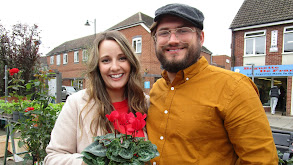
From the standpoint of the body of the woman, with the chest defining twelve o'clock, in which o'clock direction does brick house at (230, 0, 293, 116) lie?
The brick house is roughly at 9 o'clock from the woman.

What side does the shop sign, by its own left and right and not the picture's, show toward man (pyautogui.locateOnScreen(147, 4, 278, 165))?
front

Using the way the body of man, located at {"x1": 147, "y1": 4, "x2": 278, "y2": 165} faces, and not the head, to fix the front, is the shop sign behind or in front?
behind

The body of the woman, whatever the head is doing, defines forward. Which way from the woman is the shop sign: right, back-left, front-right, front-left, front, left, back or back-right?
left

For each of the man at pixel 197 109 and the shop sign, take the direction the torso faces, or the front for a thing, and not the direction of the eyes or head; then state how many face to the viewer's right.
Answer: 0

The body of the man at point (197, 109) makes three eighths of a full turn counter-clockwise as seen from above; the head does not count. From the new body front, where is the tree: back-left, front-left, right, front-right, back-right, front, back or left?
back-left

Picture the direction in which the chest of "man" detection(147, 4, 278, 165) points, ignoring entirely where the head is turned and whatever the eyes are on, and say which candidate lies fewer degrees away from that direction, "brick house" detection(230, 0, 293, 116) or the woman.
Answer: the woman

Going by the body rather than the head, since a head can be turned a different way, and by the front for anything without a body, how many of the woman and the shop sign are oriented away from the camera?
0

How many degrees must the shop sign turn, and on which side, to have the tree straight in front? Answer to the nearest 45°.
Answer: approximately 45° to its right

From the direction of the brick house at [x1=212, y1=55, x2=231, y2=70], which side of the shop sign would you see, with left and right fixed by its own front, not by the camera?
back

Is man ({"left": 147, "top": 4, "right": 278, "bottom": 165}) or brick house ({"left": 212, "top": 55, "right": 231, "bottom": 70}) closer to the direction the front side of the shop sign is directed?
the man

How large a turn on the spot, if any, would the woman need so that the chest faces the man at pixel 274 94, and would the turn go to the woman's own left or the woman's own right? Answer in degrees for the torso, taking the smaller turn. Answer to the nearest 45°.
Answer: approximately 90° to the woman's own left

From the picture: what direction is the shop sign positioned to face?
toward the camera

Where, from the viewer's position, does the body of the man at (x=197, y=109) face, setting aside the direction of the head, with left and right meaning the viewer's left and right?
facing the viewer and to the left of the viewer

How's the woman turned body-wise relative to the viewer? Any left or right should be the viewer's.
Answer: facing the viewer and to the right of the viewer
